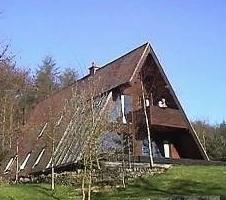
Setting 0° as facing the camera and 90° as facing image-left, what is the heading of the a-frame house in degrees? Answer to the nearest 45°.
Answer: approximately 315°
